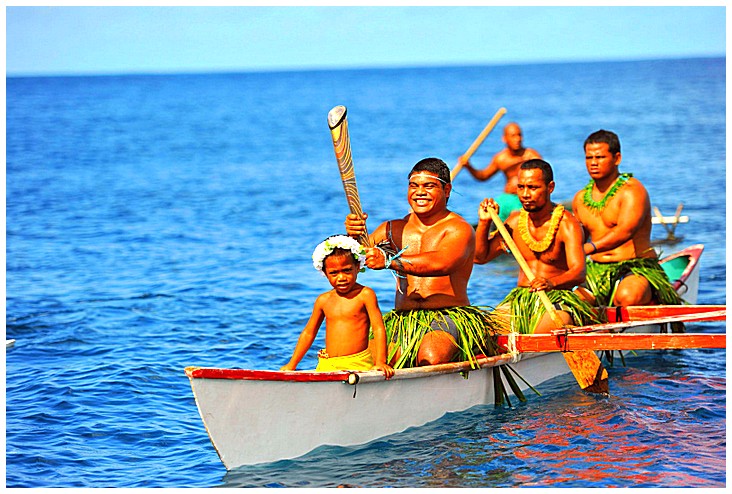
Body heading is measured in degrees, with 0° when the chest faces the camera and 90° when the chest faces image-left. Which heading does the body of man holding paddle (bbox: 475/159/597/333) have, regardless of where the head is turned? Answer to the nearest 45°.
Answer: approximately 45°

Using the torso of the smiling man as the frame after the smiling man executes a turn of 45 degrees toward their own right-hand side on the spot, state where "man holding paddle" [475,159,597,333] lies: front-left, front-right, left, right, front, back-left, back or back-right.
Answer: back-right

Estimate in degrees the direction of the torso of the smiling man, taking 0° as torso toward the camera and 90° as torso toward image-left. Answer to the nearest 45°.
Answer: approximately 45°

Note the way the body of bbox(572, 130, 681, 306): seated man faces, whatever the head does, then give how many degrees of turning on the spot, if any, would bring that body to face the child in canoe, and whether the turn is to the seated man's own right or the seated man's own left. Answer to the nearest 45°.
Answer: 0° — they already face them

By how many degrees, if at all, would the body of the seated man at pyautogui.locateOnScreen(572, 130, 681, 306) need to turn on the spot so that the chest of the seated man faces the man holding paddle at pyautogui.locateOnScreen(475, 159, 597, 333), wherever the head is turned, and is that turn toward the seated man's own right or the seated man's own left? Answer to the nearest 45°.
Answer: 0° — they already face them

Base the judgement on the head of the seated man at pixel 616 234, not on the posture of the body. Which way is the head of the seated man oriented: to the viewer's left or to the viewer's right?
to the viewer's left

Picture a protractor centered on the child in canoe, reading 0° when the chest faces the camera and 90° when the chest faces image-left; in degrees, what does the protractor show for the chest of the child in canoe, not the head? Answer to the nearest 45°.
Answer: approximately 0°

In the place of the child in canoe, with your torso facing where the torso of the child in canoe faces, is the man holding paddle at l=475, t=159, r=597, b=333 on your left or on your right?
on your left
